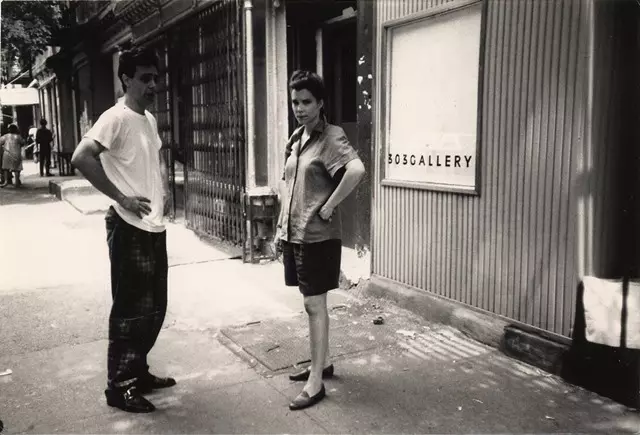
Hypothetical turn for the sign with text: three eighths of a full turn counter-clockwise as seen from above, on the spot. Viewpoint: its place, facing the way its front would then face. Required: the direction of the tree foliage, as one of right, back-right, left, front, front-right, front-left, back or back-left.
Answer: back-left

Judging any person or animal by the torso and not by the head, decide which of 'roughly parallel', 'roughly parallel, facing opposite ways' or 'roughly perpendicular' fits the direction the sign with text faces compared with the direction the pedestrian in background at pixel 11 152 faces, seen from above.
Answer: roughly perpendicular

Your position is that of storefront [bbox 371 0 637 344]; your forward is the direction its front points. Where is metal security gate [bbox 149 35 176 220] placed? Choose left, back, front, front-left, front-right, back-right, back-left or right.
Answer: right

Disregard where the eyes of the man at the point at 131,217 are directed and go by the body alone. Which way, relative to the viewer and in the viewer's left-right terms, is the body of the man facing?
facing the viewer and to the right of the viewer

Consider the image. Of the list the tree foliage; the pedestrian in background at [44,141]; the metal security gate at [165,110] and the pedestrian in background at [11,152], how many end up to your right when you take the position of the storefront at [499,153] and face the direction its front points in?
4

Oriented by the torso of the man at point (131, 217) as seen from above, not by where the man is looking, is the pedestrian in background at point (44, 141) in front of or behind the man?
behind

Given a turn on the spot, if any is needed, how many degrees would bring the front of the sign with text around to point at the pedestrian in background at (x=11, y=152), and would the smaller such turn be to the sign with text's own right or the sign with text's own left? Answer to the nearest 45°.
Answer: approximately 90° to the sign with text's own right

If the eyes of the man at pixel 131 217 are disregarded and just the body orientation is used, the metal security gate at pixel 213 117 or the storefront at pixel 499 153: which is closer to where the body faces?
the storefront

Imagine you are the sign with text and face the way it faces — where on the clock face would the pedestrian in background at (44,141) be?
The pedestrian in background is roughly at 3 o'clock from the sign with text.

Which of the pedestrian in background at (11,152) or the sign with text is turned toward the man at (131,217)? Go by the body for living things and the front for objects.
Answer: the sign with text

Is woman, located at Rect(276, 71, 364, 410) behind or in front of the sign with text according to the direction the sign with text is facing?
in front
